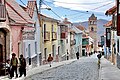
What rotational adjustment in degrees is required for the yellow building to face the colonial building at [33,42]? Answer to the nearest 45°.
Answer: approximately 45° to its right

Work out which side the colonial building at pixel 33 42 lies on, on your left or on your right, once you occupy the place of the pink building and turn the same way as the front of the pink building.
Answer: on your left

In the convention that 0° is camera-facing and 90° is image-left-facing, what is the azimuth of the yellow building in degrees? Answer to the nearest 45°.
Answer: approximately 315°

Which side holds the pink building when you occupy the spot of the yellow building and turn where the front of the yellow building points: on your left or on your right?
on your right

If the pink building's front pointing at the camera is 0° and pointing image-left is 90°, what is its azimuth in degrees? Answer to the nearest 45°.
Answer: approximately 315°

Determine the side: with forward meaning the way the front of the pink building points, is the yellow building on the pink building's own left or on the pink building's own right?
on the pink building's own left
